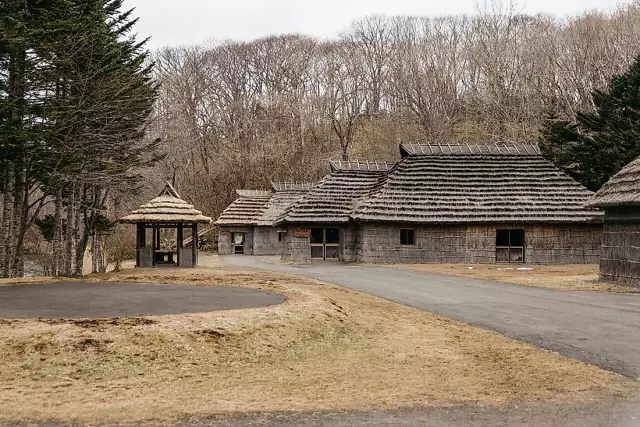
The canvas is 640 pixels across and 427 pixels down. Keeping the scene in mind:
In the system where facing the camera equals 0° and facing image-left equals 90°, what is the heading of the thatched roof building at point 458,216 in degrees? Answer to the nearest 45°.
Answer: approximately 0°

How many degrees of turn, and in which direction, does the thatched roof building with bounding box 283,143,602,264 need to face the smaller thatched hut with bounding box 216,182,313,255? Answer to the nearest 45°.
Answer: approximately 135° to its right

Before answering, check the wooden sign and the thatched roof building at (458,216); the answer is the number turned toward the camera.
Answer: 2

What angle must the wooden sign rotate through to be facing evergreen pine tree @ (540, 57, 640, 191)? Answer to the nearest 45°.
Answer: approximately 90° to its left

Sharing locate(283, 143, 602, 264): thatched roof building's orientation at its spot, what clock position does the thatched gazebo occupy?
The thatched gazebo is roughly at 2 o'clock from the thatched roof building.

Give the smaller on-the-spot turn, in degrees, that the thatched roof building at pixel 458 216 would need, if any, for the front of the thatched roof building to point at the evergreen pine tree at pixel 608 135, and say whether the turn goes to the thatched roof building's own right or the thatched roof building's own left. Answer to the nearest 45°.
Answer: approximately 135° to the thatched roof building's own left

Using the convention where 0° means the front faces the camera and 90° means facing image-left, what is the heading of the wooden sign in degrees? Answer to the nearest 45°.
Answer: approximately 0°
